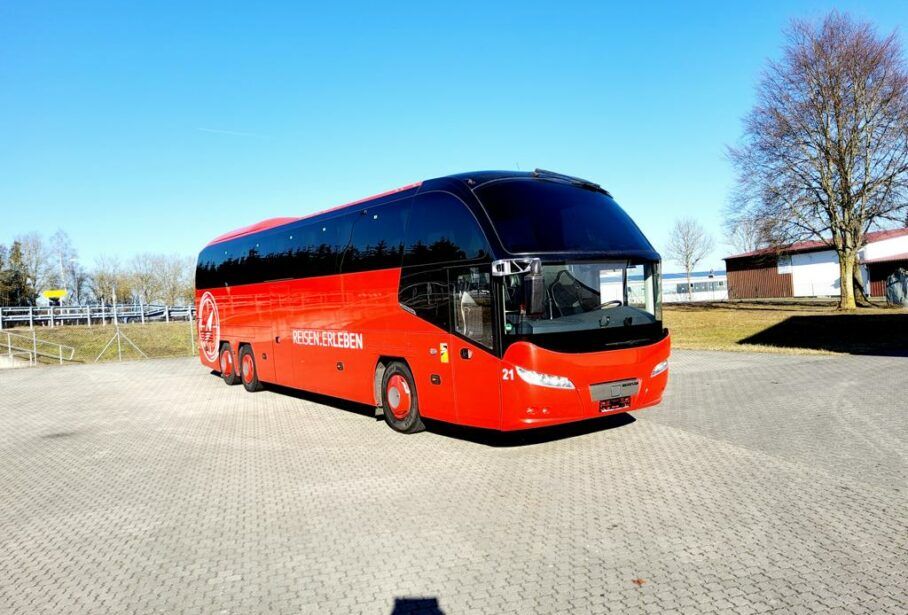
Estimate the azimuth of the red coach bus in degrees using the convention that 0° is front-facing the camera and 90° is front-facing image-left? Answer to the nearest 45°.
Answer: approximately 315°

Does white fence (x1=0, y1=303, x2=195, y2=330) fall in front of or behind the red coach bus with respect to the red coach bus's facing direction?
behind
